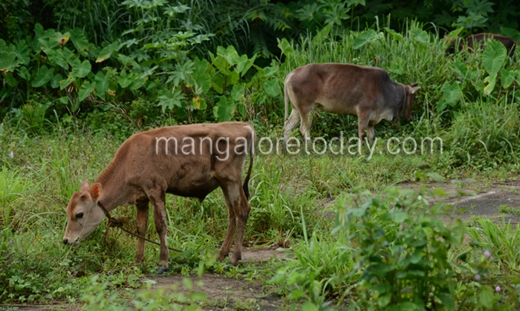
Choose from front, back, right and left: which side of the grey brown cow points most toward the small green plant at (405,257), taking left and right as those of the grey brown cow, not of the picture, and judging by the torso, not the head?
right

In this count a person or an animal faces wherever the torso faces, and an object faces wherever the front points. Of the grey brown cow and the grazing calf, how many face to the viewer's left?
1

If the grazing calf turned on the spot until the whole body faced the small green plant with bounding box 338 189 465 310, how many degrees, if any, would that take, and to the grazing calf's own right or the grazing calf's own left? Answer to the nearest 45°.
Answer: approximately 135° to the grazing calf's own left

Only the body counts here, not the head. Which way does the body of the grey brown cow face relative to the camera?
to the viewer's right

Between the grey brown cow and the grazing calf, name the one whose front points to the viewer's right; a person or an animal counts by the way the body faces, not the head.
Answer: the grey brown cow

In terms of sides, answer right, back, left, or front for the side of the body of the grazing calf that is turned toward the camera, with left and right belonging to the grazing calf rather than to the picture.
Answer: left

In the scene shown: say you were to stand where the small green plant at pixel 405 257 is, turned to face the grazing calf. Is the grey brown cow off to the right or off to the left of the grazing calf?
right
